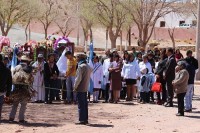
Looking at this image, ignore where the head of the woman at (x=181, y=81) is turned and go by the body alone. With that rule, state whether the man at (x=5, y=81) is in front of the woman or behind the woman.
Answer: in front

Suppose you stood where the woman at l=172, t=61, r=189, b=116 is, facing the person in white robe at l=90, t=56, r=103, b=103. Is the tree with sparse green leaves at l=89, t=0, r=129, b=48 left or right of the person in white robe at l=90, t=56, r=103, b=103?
right

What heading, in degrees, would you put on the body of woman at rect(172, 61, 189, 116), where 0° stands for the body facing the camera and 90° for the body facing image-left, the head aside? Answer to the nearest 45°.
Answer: approximately 90°

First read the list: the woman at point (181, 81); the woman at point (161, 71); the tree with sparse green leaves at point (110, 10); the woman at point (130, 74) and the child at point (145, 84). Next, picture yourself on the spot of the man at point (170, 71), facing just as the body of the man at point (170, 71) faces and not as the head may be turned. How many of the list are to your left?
1
